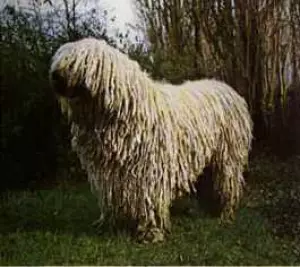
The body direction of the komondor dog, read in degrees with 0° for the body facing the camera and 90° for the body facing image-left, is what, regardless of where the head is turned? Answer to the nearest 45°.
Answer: approximately 45°
